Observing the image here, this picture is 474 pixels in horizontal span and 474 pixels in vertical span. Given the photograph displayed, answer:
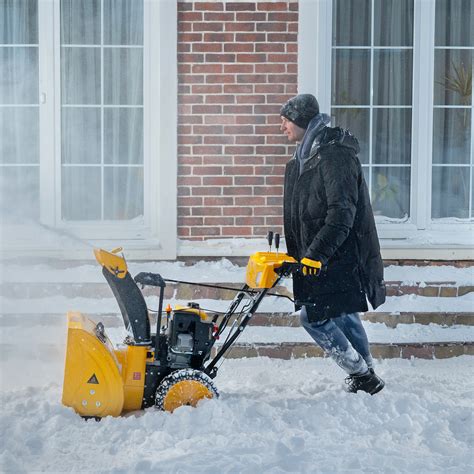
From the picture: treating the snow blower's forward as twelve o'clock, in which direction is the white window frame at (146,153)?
The white window frame is roughly at 3 o'clock from the snow blower.

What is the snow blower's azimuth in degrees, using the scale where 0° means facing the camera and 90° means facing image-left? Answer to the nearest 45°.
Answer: approximately 90°

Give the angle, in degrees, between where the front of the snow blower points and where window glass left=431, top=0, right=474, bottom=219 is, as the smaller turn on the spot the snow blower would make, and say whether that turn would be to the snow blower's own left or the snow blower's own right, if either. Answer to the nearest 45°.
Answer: approximately 135° to the snow blower's own right

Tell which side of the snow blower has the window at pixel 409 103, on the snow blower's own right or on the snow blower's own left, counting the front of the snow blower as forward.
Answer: on the snow blower's own right

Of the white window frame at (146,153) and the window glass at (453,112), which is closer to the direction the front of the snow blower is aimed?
the white window frame

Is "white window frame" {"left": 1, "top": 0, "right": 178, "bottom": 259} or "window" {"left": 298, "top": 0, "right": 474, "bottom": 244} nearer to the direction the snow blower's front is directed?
the white window frame

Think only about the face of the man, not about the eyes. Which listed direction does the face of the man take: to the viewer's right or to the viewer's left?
to the viewer's left
